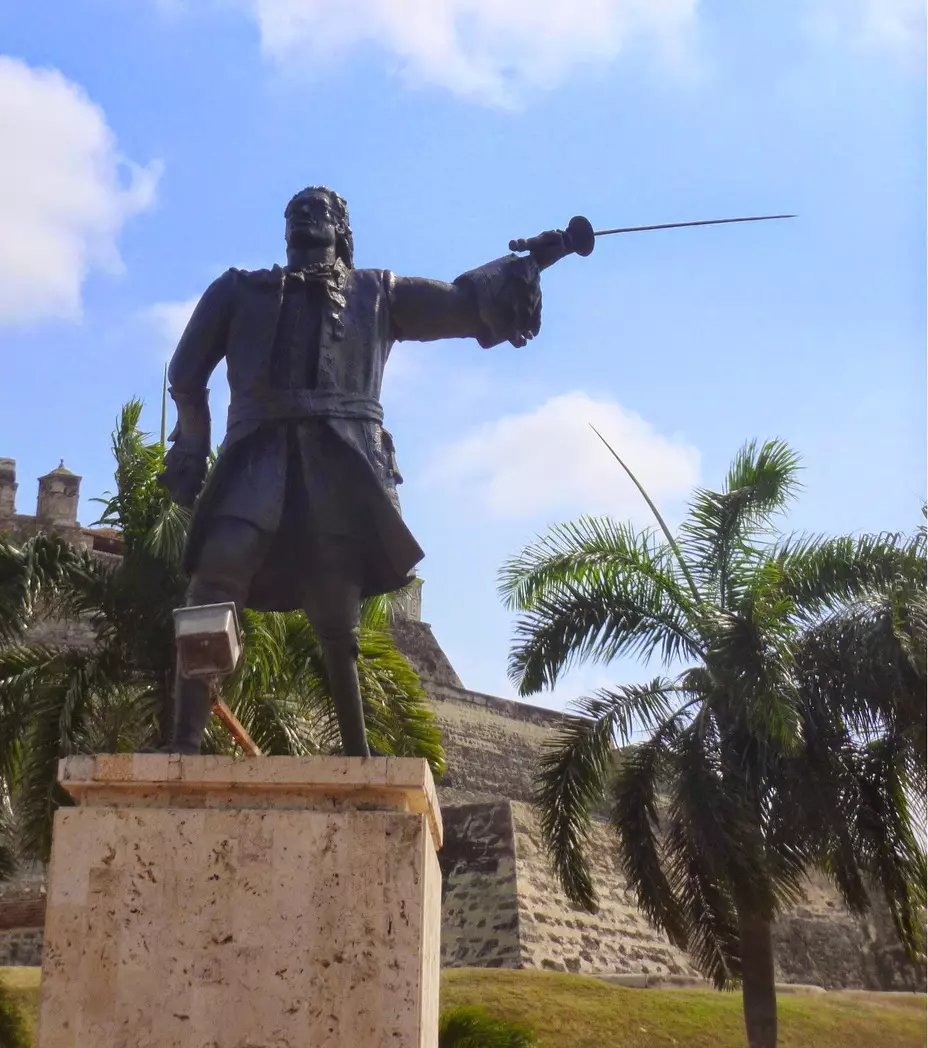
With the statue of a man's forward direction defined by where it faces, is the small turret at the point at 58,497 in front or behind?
behind

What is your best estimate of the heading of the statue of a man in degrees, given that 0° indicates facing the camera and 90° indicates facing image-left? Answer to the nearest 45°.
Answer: approximately 0°

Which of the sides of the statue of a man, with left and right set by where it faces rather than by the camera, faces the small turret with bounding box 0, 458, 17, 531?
back

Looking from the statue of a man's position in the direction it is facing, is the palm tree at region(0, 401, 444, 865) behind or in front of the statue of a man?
behind

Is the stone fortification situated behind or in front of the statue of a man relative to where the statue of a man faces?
behind
